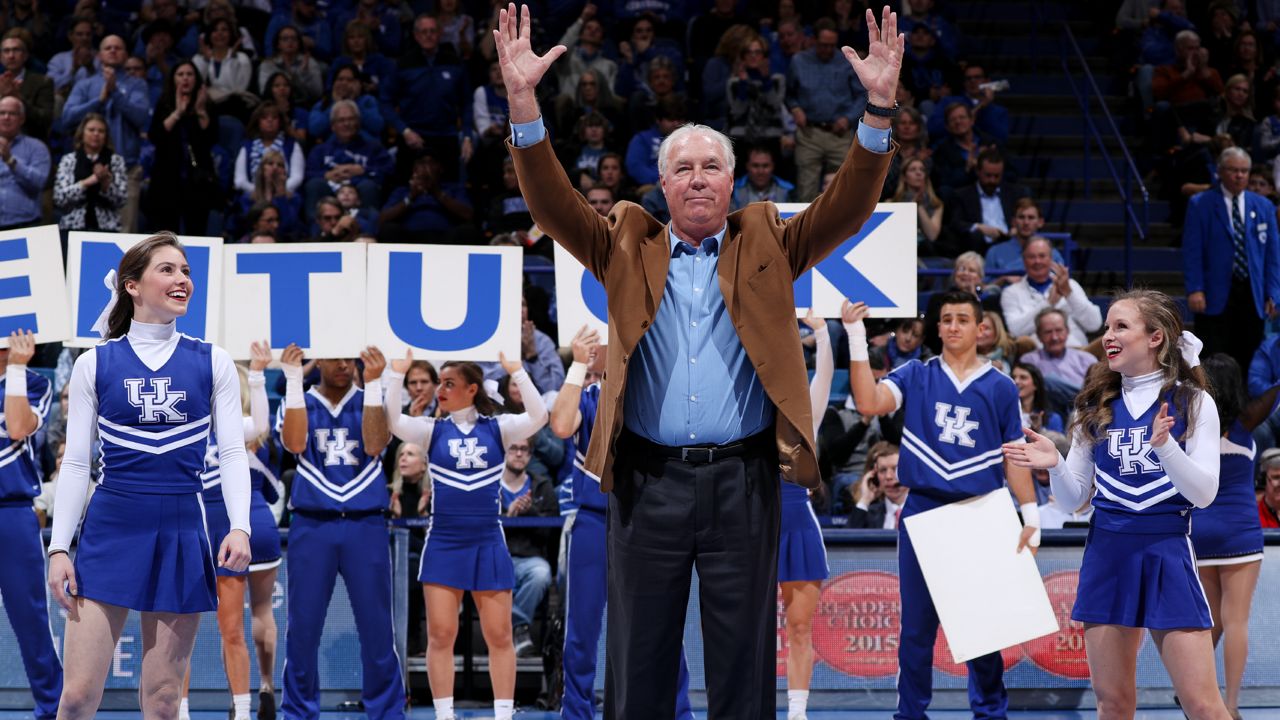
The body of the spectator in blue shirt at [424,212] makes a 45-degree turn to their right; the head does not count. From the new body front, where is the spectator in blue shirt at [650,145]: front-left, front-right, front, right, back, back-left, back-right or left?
back-left

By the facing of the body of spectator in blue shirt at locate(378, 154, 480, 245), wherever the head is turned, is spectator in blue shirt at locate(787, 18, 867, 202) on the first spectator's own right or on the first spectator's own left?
on the first spectator's own left

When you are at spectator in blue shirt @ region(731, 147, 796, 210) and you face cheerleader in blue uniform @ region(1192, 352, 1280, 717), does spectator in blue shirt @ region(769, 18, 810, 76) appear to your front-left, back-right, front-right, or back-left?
back-left

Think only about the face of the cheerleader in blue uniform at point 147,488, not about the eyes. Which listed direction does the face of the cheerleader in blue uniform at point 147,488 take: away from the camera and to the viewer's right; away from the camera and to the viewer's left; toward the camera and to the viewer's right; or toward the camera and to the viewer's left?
toward the camera and to the viewer's right

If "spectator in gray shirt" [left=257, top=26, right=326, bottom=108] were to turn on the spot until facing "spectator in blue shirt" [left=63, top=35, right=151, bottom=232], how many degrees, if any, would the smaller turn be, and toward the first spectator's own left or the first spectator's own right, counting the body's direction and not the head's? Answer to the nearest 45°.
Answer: approximately 90° to the first spectator's own right
